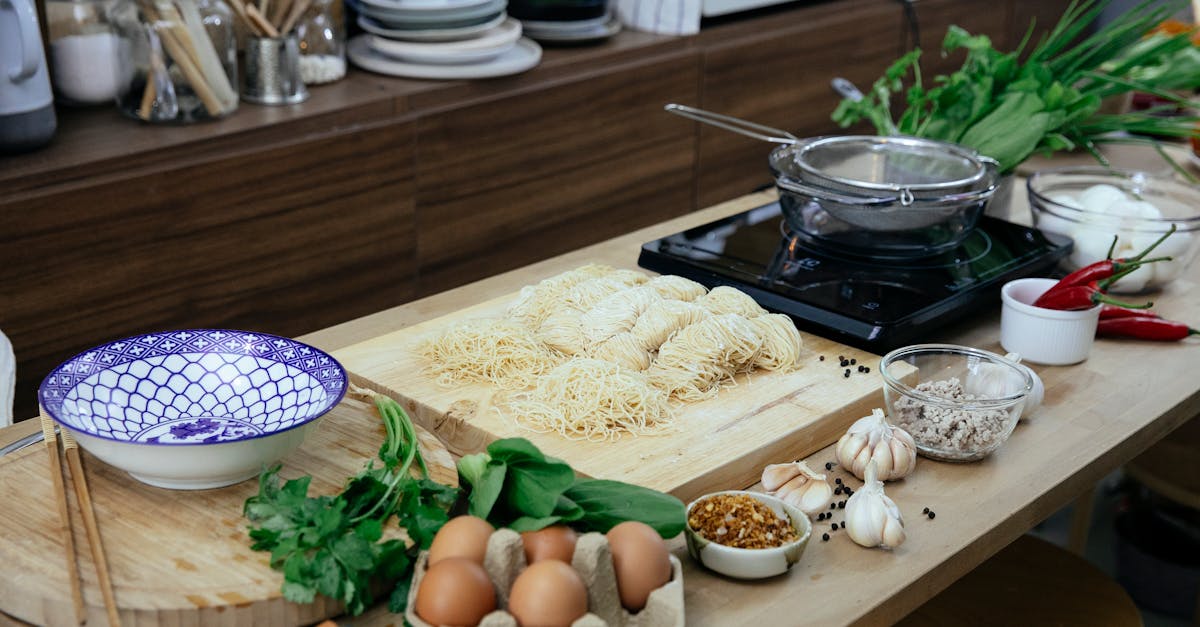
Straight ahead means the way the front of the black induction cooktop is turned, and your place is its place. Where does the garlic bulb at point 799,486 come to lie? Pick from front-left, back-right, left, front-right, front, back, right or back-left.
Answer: front-left

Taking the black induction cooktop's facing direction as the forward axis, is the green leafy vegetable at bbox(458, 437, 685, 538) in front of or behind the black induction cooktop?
in front

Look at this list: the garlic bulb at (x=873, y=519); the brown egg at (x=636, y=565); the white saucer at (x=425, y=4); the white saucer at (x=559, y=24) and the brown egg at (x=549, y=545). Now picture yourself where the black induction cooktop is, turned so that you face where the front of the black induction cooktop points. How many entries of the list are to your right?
2

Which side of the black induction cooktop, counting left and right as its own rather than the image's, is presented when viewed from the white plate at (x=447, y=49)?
right

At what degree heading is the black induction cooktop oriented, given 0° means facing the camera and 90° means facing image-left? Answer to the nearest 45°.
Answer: approximately 45°

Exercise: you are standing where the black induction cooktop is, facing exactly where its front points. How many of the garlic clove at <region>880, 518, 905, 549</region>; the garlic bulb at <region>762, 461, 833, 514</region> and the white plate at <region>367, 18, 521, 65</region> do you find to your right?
1

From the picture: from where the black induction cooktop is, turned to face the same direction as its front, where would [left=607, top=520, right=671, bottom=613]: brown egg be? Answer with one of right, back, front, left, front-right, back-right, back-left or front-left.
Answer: front-left

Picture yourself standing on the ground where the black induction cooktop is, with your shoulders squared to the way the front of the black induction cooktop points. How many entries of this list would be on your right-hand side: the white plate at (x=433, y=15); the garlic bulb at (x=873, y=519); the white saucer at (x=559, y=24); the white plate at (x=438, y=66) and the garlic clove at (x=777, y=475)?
3
